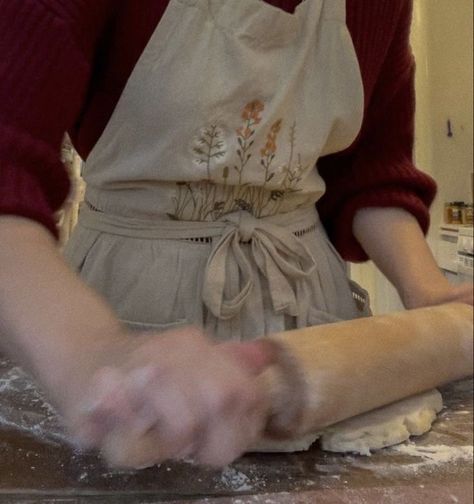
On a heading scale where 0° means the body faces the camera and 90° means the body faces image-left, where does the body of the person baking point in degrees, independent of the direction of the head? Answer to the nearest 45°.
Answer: approximately 315°
